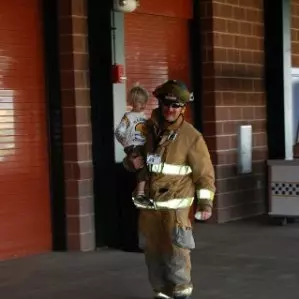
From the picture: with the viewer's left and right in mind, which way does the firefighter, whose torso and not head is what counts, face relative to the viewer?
facing the viewer and to the left of the viewer

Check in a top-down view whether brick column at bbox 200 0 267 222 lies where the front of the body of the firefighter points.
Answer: no

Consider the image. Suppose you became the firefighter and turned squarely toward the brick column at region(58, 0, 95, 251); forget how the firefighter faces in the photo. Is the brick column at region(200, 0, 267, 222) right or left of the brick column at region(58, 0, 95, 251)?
right

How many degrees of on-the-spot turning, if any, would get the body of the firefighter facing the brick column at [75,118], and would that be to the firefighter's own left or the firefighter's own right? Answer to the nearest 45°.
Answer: approximately 90° to the firefighter's own right
